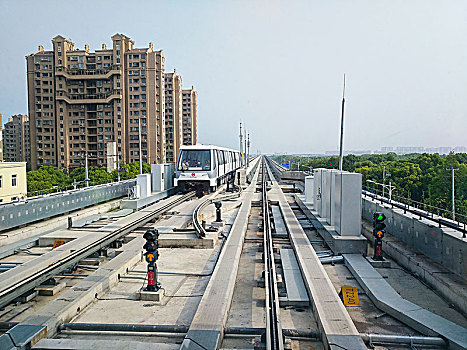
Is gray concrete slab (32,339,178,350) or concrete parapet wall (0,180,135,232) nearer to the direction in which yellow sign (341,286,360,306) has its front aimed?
the gray concrete slab

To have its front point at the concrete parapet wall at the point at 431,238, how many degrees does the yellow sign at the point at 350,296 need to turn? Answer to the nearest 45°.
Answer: approximately 135° to its left

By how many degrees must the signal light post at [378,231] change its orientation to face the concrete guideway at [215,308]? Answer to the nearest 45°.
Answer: approximately 45° to its right

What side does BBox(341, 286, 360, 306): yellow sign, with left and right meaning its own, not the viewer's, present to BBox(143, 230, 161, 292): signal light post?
right

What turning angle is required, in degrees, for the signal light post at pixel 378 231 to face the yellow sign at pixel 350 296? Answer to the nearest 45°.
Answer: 0° — it already faces it

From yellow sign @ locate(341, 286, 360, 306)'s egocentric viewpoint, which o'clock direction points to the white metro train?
The white metro train is roughly at 5 o'clock from the yellow sign.

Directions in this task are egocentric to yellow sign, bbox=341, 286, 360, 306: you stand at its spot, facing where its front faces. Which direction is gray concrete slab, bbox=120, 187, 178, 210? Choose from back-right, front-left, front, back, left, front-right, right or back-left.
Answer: back-right

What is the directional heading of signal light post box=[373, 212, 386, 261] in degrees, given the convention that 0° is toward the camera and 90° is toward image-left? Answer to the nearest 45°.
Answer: approximately 0°

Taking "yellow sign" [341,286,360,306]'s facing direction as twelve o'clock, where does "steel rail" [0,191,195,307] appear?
The steel rail is roughly at 3 o'clock from the yellow sign.

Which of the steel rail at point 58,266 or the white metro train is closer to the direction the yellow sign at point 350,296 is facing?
the steel rail
